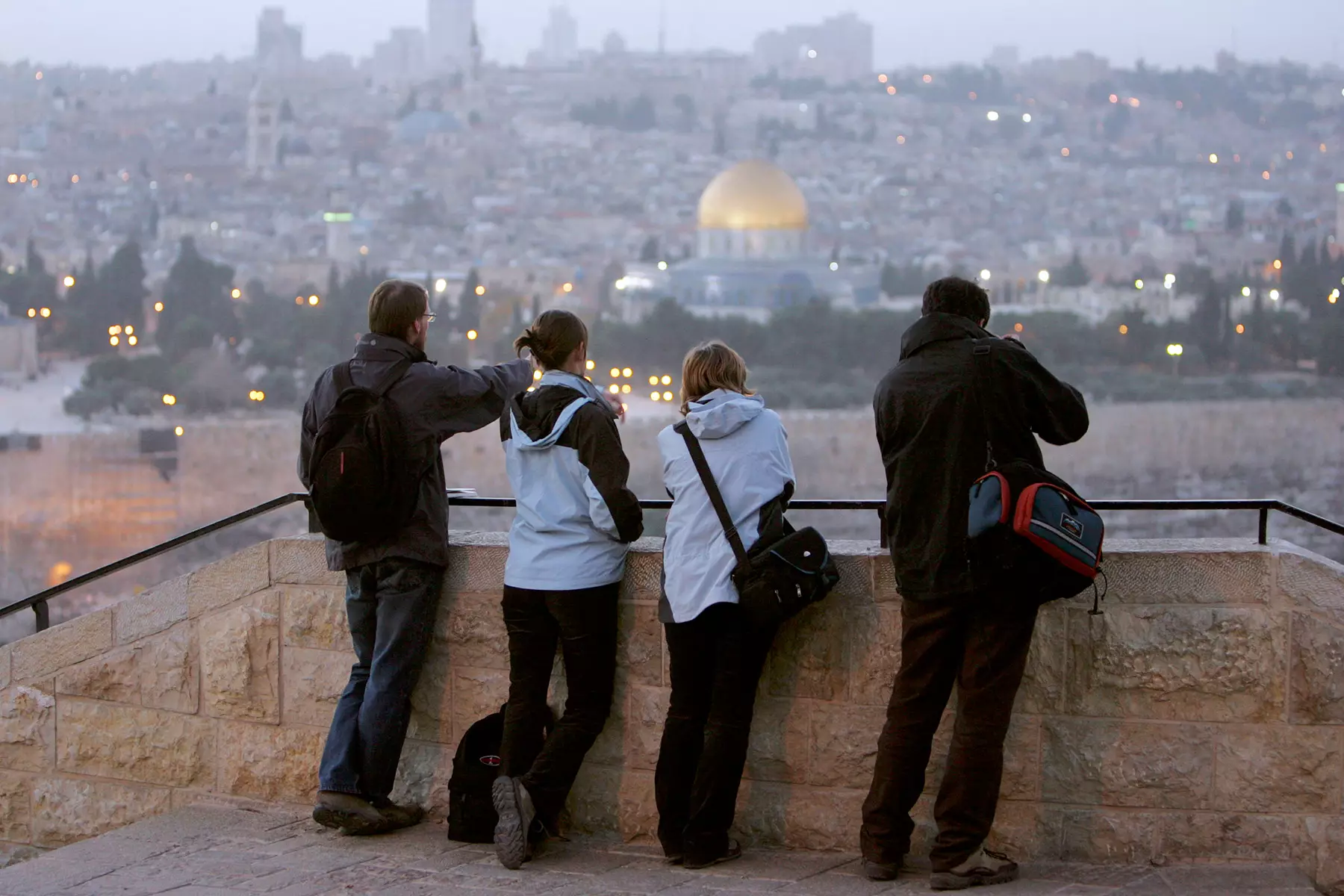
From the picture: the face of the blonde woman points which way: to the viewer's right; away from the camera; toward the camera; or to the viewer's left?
away from the camera

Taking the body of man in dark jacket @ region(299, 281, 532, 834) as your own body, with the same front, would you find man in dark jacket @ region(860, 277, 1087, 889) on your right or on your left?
on your right

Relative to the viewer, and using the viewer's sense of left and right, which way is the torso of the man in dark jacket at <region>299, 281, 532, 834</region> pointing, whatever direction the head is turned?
facing away from the viewer and to the right of the viewer

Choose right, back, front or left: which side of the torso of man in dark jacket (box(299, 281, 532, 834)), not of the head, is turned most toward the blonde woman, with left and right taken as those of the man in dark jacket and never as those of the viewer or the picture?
right

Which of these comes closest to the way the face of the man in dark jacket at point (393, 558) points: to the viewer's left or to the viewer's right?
to the viewer's right
